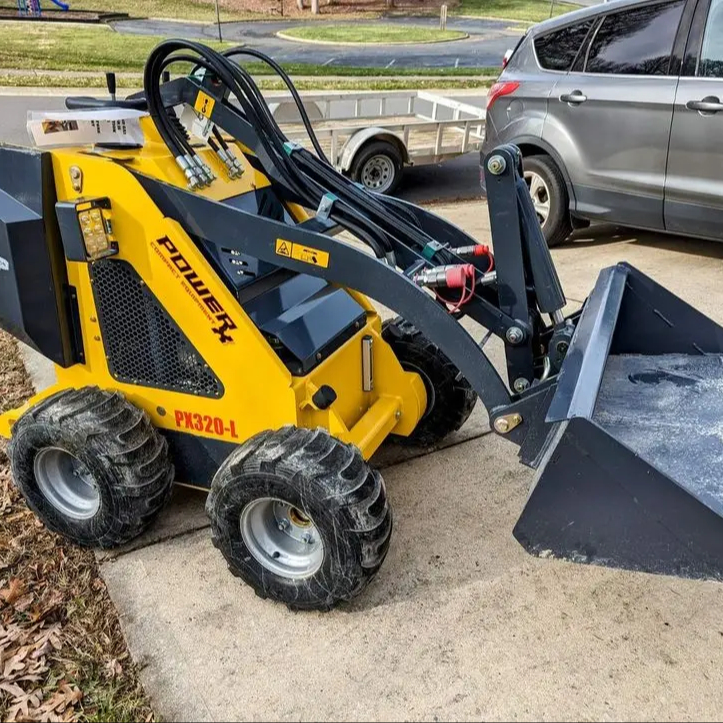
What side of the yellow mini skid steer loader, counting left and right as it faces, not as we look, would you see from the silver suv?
left

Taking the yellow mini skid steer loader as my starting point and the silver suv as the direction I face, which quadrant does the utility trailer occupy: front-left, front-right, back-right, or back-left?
front-left

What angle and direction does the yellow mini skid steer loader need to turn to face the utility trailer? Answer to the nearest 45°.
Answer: approximately 135° to its left

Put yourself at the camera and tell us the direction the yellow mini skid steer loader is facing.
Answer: facing the viewer and to the right of the viewer

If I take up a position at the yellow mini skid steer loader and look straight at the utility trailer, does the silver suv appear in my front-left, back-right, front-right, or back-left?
front-right

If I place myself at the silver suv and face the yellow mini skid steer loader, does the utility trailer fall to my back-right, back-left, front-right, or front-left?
back-right
